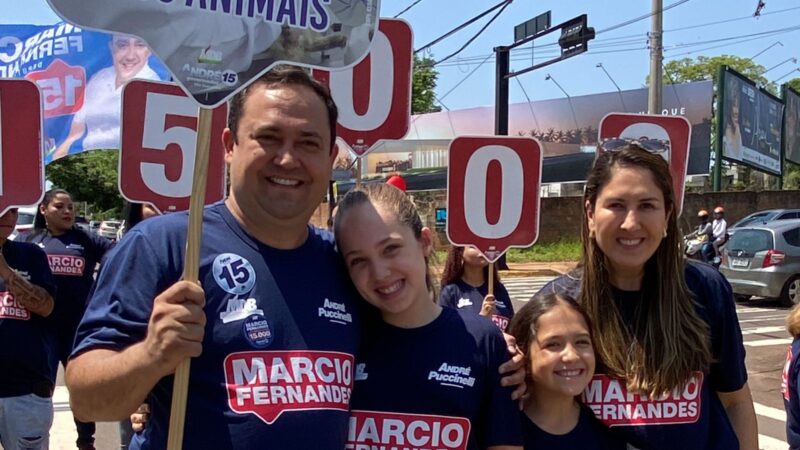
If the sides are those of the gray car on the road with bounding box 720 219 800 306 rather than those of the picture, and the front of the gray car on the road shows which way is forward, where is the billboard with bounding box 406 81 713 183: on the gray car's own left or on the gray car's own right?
on the gray car's own left

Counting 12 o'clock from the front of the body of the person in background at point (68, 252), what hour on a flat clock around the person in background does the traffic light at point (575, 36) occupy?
The traffic light is roughly at 8 o'clock from the person in background.

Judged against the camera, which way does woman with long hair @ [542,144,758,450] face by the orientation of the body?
toward the camera

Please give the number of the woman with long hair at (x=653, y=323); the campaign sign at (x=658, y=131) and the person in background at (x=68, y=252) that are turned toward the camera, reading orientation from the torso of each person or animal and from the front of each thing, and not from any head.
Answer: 3

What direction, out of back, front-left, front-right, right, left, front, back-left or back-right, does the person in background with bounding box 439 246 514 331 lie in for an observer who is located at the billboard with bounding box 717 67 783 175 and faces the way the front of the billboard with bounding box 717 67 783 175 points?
front-right

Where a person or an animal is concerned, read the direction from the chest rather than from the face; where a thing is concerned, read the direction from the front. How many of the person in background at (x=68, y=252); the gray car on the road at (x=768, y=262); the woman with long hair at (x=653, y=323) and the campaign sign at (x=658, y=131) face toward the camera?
3

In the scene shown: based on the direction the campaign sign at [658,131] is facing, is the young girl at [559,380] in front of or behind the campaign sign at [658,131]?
in front

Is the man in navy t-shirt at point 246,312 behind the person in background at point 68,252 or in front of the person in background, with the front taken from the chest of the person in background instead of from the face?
in front

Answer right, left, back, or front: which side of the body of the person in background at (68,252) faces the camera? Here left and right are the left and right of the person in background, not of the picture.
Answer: front

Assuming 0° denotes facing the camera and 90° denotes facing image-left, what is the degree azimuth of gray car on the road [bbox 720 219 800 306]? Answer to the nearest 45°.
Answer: approximately 225°

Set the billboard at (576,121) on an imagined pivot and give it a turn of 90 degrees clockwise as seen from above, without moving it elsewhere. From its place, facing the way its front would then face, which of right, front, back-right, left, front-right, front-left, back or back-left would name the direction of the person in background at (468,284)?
back-left

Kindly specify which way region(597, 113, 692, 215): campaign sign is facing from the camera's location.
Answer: facing the viewer
